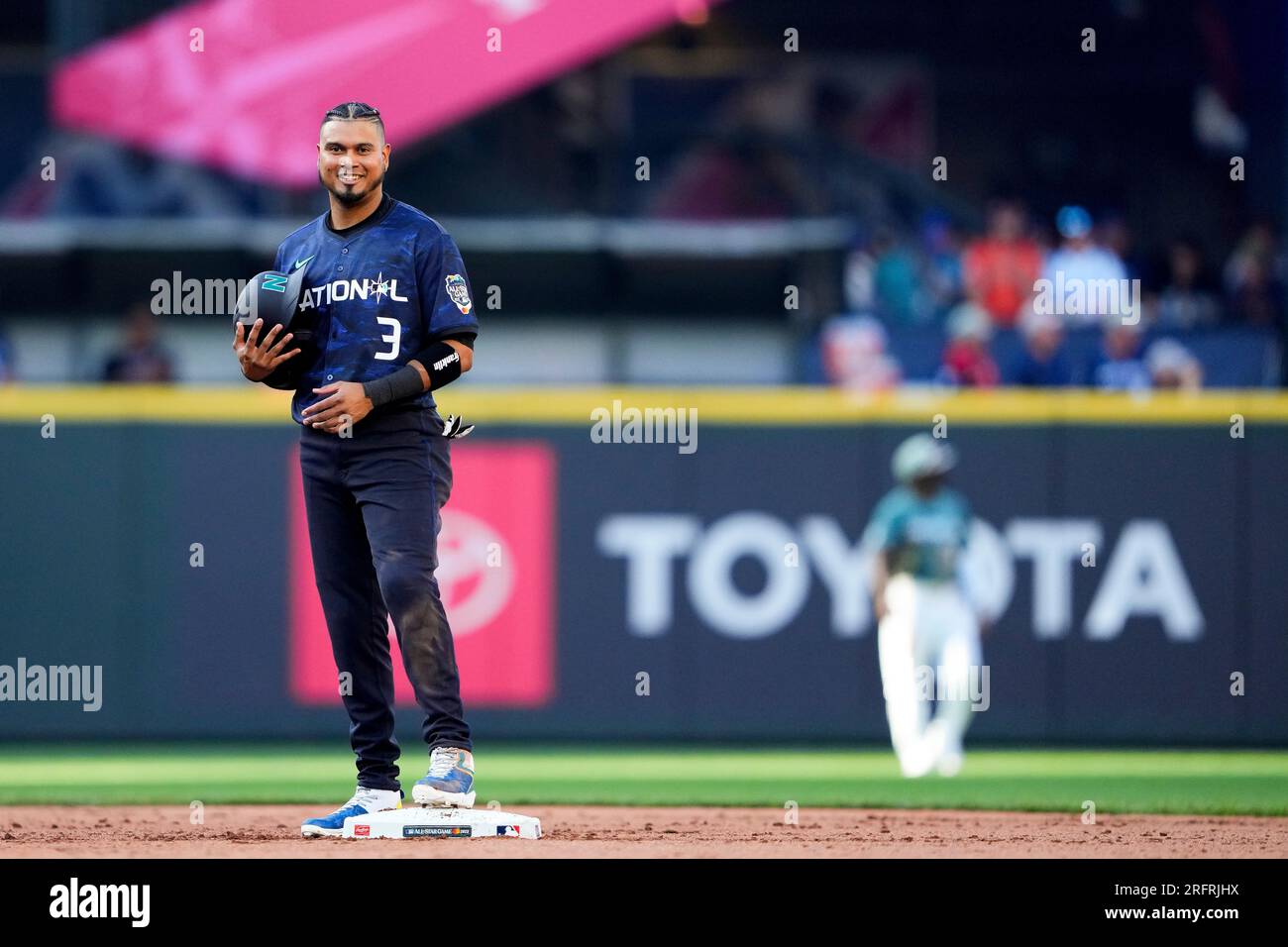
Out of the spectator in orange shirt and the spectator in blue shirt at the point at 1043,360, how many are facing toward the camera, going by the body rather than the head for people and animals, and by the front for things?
2

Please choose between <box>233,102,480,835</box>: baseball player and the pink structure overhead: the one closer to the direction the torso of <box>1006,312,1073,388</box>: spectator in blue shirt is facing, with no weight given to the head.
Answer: the baseball player

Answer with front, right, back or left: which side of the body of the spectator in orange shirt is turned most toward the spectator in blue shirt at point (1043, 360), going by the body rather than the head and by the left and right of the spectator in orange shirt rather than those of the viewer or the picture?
front

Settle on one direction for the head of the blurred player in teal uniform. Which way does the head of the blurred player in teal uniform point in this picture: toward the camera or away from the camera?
toward the camera

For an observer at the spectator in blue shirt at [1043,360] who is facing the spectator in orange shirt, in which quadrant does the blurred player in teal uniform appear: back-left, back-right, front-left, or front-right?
back-left

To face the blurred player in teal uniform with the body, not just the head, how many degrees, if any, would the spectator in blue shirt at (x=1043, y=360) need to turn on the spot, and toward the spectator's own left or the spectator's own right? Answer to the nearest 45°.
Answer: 0° — they already face them

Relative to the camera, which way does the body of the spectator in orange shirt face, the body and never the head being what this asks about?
toward the camera

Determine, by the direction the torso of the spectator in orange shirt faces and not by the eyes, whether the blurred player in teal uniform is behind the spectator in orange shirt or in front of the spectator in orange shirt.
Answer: in front

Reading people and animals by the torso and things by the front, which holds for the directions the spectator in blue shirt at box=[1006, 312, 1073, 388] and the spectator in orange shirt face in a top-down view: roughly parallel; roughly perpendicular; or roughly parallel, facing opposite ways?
roughly parallel

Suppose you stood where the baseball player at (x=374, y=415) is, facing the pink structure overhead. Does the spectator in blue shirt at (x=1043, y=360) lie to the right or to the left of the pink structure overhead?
right

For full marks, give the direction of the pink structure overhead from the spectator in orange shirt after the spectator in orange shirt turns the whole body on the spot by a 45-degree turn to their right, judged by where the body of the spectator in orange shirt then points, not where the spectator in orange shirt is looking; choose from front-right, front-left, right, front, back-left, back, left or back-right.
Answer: front-right

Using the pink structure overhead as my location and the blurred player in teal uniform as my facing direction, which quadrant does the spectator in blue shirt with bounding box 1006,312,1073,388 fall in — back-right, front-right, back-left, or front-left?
front-left

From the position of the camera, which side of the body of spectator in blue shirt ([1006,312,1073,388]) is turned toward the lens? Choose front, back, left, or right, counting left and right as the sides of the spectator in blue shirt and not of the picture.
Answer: front

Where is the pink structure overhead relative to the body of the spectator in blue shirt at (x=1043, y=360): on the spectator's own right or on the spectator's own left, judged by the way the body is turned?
on the spectator's own right

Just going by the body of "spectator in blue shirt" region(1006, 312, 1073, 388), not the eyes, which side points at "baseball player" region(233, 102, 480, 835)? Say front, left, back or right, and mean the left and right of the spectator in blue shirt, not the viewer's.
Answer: front

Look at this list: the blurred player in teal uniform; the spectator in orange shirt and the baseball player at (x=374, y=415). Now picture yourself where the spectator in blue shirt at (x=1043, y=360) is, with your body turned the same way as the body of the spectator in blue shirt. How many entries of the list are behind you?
1
